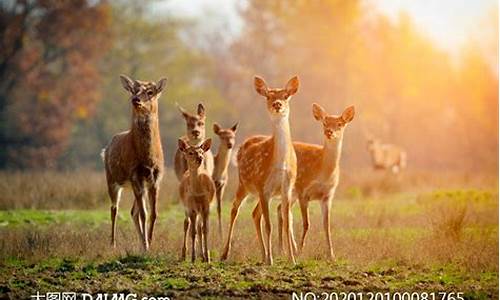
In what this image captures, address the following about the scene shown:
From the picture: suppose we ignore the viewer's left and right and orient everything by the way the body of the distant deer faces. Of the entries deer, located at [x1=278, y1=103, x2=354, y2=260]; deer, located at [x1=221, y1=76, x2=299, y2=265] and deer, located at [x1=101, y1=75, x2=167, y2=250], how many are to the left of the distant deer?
3

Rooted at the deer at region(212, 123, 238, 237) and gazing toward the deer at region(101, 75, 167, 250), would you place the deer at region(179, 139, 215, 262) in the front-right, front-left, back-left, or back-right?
front-left

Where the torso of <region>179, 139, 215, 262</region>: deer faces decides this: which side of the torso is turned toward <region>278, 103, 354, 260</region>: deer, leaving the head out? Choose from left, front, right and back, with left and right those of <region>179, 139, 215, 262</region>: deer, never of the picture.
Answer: left

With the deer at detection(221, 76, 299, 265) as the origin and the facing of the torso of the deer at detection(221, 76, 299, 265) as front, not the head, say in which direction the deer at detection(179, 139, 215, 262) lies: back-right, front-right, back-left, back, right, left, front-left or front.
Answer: back-right

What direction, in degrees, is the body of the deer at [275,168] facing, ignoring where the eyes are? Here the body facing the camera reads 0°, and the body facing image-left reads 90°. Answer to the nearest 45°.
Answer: approximately 315°

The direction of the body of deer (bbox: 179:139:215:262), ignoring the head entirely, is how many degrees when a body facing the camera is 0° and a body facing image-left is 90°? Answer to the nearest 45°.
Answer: approximately 0°

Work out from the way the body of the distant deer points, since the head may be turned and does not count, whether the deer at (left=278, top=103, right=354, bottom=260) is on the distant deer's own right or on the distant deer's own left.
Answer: on the distant deer's own left

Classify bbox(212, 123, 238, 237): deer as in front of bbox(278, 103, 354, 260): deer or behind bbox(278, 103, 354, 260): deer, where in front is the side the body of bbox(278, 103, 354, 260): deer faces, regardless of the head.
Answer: behind

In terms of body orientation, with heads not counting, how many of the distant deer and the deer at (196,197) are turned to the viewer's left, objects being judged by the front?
1

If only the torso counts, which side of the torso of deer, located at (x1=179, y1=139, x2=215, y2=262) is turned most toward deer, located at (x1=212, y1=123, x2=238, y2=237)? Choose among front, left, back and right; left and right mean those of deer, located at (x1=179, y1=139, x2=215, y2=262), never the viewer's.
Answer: back

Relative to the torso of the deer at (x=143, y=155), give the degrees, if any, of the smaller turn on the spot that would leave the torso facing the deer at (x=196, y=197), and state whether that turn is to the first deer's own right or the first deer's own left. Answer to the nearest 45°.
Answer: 0° — it already faces it

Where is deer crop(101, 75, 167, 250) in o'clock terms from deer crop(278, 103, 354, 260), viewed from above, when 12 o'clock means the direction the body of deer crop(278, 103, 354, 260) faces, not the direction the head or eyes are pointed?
deer crop(101, 75, 167, 250) is roughly at 4 o'clock from deer crop(278, 103, 354, 260).
